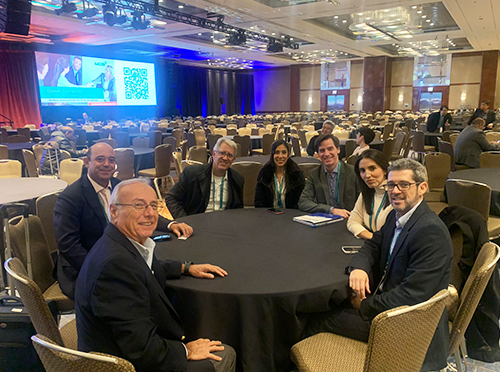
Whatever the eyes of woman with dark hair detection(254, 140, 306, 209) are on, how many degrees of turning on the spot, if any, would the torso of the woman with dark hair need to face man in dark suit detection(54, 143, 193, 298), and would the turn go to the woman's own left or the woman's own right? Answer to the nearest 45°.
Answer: approximately 45° to the woman's own right

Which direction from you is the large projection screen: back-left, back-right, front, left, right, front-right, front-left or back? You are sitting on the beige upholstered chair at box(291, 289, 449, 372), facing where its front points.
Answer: front

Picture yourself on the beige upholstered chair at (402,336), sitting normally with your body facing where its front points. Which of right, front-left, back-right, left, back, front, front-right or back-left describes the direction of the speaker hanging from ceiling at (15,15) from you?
front

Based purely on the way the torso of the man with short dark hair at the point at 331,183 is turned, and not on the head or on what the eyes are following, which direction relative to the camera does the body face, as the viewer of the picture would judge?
toward the camera

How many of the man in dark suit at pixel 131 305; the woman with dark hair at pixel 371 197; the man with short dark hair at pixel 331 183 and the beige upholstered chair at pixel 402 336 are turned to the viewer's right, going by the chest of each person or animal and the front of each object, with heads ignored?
1

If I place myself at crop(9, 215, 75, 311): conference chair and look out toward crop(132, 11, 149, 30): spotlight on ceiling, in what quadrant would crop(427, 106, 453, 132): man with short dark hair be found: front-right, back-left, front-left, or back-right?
front-right

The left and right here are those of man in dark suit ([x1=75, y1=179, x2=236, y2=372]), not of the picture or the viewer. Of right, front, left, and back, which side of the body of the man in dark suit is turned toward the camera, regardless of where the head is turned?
right

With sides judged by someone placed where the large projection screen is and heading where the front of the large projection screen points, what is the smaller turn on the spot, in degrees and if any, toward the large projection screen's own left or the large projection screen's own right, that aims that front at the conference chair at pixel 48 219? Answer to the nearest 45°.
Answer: approximately 45° to the large projection screen's own right

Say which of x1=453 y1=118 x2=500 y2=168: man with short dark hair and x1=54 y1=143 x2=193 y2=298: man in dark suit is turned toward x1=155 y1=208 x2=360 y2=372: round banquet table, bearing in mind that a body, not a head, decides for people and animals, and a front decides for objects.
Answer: the man in dark suit

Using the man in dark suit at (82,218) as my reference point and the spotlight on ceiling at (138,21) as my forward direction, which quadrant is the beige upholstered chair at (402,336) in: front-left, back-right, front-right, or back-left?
back-right

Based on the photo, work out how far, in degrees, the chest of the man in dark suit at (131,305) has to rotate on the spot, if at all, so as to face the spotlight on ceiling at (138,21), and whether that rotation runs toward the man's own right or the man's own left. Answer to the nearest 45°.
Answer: approximately 90° to the man's own left

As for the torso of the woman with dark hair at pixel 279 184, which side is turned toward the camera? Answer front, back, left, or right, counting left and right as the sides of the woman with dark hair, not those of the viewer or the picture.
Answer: front
